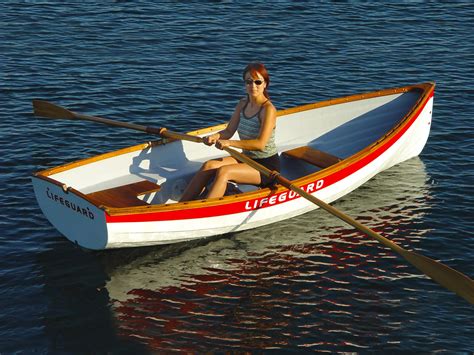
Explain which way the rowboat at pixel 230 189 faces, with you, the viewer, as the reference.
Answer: facing away from the viewer and to the right of the viewer

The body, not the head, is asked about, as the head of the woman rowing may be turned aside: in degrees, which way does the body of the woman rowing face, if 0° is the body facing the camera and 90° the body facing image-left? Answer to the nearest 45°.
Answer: approximately 45°
